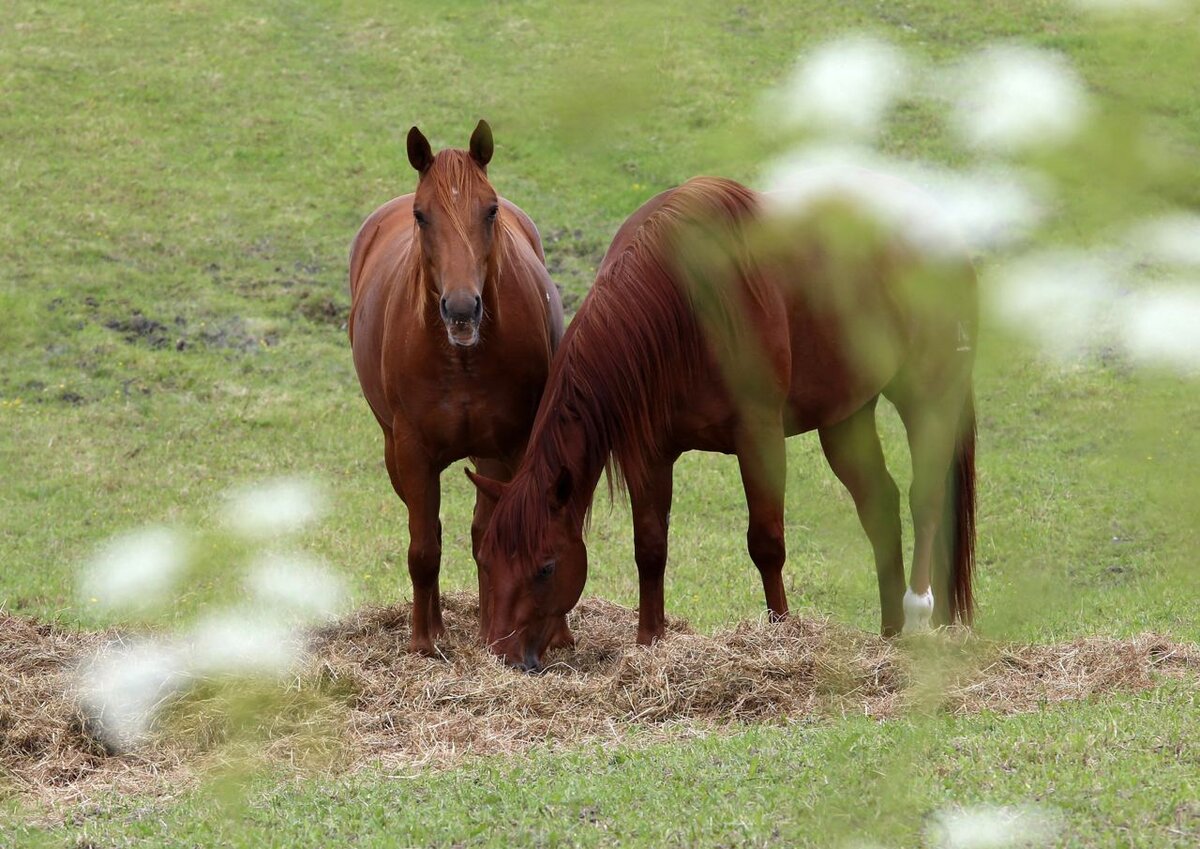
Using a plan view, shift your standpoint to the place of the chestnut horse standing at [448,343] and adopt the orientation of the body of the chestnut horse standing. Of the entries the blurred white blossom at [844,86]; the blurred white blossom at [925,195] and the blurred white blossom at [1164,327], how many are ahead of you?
3

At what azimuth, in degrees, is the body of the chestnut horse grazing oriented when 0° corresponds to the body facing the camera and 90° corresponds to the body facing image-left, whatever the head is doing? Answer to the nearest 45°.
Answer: approximately 45°

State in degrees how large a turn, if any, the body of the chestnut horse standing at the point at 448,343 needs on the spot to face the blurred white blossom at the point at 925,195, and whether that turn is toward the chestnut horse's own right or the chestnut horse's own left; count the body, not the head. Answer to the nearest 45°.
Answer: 0° — it already faces it

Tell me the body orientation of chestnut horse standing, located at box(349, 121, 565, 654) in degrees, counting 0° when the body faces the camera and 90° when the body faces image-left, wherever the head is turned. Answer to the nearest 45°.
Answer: approximately 0°

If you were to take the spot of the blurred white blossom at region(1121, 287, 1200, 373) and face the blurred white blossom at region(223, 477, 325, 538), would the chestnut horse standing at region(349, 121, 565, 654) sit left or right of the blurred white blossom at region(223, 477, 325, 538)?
right

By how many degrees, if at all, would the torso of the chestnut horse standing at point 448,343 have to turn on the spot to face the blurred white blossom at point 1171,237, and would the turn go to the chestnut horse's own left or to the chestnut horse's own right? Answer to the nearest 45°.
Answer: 0° — it already faces it
